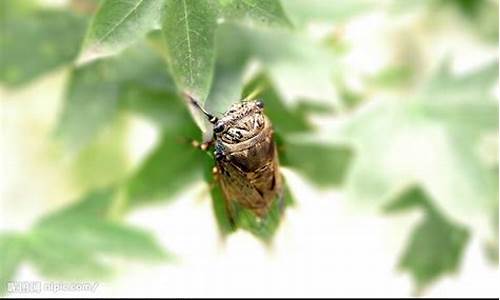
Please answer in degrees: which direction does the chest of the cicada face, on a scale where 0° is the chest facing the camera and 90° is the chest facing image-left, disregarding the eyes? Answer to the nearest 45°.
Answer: approximately 135°
